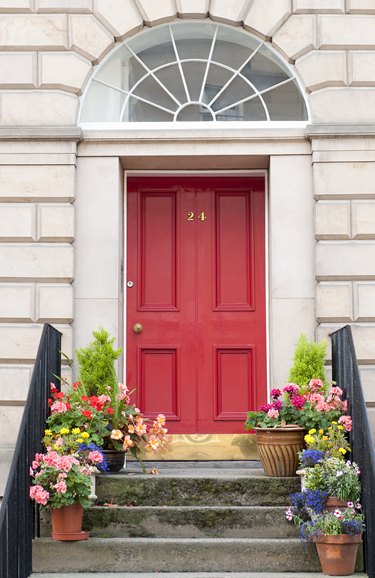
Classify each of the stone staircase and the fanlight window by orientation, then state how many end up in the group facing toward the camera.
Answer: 2

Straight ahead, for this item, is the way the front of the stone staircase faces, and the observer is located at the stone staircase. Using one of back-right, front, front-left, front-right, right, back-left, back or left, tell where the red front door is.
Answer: back

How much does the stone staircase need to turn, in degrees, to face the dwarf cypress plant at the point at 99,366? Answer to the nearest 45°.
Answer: approximately 135° to its right

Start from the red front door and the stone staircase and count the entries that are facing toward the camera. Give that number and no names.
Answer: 2

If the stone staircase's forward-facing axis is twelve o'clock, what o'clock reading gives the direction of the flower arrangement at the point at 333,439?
The flower arrangement is roughly at 9 o'clock from the stone staircase.

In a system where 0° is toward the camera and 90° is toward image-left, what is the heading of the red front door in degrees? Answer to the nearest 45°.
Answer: approximately 0°

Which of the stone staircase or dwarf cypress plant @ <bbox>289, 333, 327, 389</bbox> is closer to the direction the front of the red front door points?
the stone staircase
